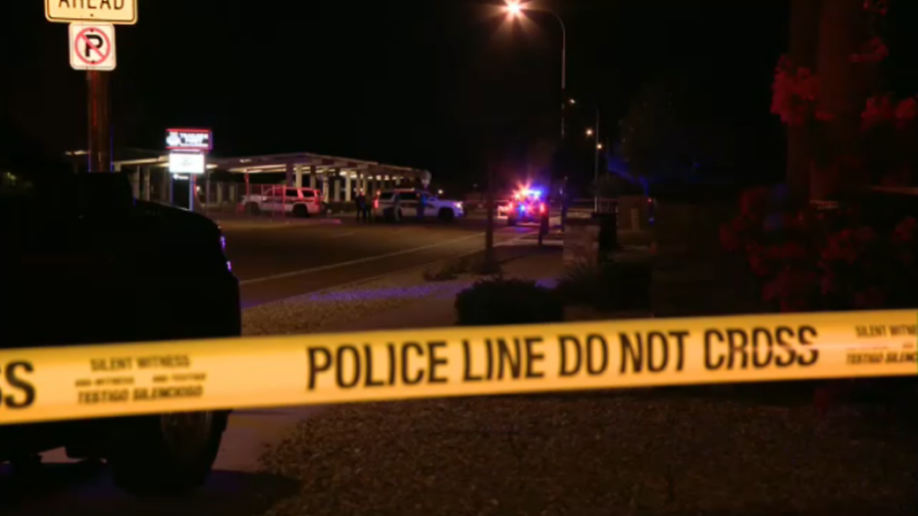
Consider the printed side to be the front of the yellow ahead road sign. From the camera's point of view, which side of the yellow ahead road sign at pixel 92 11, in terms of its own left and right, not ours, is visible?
front

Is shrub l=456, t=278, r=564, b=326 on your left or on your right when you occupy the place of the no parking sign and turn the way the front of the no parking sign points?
on your left

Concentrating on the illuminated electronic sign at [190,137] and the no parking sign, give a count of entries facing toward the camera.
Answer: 2

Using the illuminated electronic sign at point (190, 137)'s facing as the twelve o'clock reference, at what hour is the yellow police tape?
The yellow police tape is roughly at 12 o'clock from the illuminated electronic sign.

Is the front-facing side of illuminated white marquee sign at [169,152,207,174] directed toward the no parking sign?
yes

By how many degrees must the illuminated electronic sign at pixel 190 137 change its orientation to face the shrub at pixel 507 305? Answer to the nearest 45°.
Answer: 0° — it already faces it

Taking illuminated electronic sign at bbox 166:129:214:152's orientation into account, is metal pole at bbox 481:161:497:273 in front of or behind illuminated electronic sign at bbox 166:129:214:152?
in front

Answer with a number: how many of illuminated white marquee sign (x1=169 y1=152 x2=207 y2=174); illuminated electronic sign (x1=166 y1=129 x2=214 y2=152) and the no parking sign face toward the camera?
3

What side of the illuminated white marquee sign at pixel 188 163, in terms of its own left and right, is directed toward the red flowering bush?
front

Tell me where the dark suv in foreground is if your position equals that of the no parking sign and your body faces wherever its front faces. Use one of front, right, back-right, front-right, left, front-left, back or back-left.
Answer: front

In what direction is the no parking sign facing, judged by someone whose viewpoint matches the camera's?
facing the viewer
